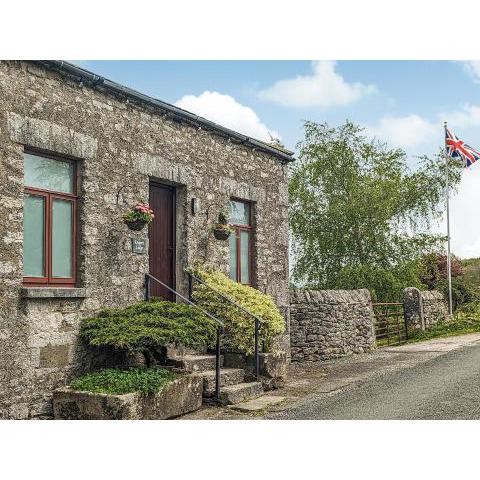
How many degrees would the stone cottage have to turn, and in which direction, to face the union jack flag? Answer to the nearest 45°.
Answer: approximately 90° to its left

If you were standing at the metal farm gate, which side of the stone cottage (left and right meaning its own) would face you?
left

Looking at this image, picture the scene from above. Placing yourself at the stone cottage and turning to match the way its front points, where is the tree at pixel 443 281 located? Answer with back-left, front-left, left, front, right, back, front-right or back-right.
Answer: left

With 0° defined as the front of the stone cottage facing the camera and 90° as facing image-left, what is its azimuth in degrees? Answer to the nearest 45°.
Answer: approximately 315°

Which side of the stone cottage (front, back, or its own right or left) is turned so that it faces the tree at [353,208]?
left

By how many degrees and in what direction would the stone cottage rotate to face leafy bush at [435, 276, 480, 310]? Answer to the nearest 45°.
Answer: approximately 90° to its left

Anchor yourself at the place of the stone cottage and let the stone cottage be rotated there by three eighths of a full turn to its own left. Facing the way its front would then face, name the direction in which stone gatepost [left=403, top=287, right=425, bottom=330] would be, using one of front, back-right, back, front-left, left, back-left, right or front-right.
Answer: front-right

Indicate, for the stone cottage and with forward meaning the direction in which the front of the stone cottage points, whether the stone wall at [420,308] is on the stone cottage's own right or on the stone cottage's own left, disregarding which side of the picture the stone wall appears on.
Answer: on the stone cottage's own left
